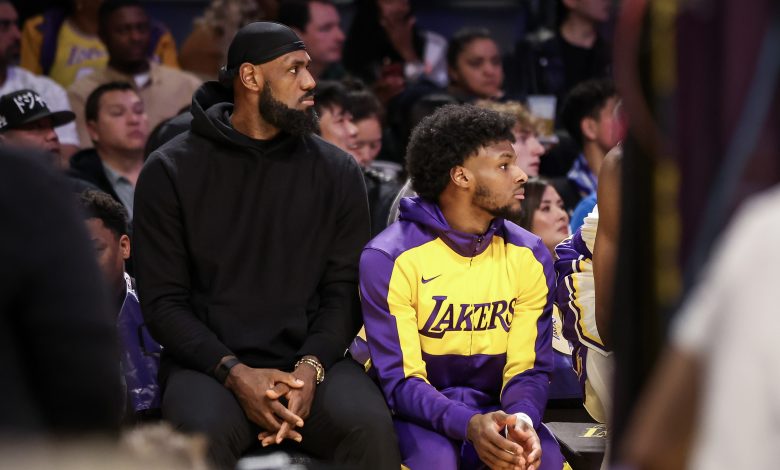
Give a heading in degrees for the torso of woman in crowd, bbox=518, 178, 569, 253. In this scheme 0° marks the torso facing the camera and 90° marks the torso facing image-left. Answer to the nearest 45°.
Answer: approximately 315°

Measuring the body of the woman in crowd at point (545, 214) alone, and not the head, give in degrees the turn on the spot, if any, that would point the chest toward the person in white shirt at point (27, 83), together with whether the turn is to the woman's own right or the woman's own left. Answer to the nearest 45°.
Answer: approximately 135° to the woman's own right

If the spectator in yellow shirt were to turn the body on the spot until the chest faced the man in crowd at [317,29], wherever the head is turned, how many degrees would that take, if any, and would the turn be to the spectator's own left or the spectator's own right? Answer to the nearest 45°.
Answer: approximately 90° to the spectator's own left

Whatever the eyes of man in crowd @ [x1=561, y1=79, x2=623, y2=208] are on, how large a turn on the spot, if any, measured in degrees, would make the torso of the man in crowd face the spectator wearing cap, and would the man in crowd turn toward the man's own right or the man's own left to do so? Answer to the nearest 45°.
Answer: approximately 135° to the man's own right

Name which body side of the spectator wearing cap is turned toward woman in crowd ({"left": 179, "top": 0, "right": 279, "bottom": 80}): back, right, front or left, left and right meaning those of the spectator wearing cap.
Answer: left

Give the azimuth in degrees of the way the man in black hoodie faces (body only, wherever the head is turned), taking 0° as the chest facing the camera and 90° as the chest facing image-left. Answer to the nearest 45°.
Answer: approximately 0°

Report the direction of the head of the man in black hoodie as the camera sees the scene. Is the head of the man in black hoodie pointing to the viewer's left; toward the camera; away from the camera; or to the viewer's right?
to the viewer's right
